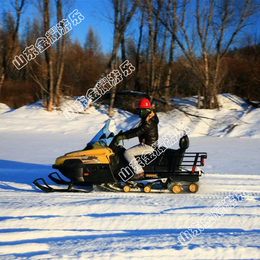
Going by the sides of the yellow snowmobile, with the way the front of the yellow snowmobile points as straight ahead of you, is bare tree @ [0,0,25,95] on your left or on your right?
on your right

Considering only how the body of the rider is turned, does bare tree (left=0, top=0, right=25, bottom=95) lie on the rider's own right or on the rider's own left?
on the rider's own right

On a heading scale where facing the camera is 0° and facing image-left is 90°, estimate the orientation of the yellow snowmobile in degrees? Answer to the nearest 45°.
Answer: approximately 90°

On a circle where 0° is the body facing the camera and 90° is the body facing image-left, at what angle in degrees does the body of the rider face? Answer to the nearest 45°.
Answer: approximately 90°
